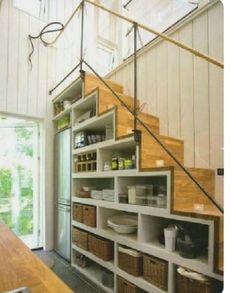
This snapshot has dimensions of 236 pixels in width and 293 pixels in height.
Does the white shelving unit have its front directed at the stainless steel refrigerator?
no

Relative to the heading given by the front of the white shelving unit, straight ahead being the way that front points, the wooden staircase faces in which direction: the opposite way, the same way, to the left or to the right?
to the left

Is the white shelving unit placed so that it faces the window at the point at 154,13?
no

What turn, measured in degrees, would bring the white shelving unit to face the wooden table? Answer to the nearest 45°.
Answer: approximately 45° to its left

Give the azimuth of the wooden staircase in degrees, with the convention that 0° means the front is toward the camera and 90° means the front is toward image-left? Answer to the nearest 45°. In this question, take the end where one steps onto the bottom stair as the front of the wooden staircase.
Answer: approximately 315°

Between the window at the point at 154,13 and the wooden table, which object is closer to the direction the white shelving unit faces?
the wooden table

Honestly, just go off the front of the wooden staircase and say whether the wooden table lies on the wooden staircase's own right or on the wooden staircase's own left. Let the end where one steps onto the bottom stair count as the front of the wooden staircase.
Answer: on the wooden staircase's own right

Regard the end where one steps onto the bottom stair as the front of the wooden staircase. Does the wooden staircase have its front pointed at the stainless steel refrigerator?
no

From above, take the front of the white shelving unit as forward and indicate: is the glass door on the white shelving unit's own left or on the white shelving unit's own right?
on the white shelving unit's own right

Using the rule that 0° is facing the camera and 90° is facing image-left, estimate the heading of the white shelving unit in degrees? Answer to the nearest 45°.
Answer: approximately 45°
